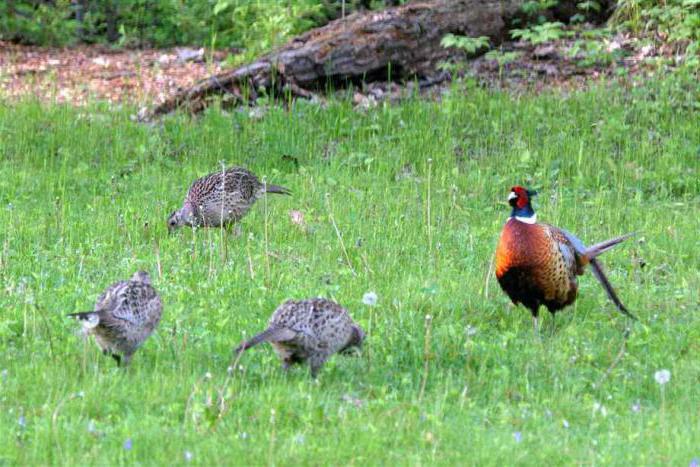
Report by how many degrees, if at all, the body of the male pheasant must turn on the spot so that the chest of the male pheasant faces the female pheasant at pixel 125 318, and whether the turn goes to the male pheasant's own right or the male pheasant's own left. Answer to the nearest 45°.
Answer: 0° — it already faces it

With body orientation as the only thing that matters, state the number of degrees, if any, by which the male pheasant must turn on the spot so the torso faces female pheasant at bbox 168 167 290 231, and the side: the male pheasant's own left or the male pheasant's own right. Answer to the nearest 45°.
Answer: approximately 90° to the male pheasant's own right

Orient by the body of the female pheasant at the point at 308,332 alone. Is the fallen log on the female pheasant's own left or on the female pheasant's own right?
on the female pheasant's own left

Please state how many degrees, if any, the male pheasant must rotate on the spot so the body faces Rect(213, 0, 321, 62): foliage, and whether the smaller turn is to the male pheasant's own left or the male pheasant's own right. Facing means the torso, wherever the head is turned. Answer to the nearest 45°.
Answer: approximately 90° to the male pheasant's own right

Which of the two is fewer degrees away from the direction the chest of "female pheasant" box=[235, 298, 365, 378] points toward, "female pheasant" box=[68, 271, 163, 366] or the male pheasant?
the male pheasant

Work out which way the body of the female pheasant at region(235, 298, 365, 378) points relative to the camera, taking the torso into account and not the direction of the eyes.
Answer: to the viewer's right

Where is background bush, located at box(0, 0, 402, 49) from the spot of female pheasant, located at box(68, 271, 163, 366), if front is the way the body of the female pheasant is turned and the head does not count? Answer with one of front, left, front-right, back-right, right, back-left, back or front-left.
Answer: front-left

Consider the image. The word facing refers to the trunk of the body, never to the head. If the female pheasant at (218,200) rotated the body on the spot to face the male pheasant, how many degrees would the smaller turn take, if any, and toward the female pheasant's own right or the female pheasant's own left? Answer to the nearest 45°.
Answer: approximately 135° to the female pheasant's own left

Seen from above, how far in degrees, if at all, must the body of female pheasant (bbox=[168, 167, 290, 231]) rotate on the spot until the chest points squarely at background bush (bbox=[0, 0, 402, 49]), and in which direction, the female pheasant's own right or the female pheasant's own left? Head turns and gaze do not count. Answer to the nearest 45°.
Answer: approximately 90° to the female pheasant's own right

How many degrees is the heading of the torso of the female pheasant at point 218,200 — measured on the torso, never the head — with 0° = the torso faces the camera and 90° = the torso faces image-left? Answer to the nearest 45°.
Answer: approximately 90°

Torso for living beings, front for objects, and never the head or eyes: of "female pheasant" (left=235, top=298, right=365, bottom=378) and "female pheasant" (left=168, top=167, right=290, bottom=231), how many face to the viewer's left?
1

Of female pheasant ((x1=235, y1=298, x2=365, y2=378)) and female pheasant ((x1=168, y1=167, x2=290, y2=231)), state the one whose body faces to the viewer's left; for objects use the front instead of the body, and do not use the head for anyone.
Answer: female pheasant ((x1=168, y1=167, x2=290, y2=231))

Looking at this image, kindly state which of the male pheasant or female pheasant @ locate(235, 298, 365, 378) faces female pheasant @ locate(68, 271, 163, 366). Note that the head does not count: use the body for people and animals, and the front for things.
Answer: the male pheasant
